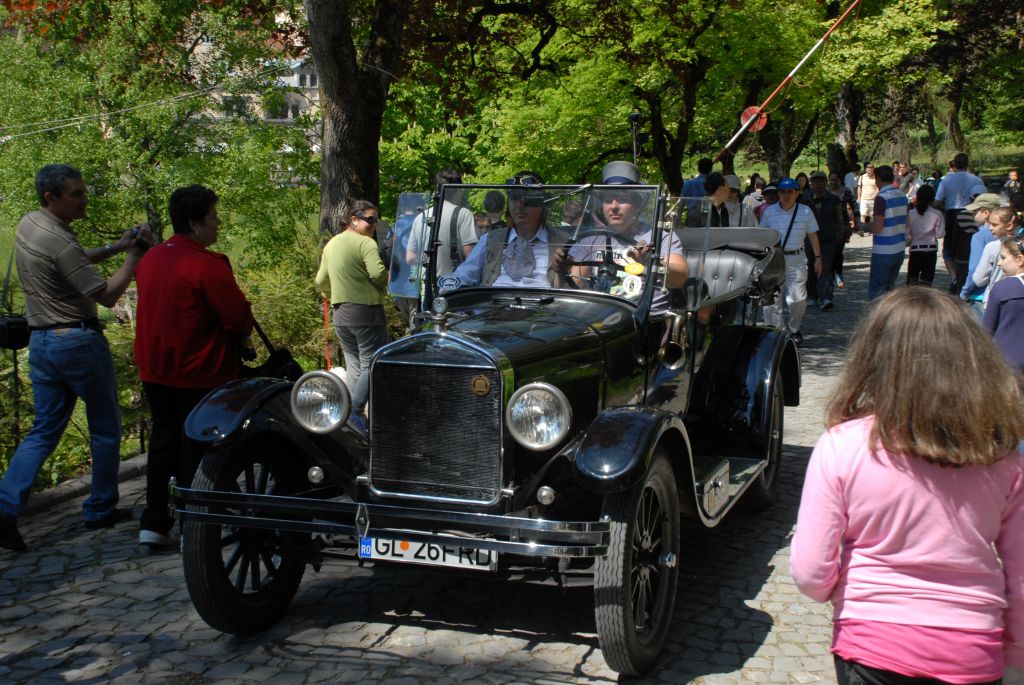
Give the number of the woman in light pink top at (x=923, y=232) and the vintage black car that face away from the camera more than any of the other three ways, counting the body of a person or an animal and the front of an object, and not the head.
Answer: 1

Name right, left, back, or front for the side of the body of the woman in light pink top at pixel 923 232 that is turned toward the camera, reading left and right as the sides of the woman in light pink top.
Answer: back

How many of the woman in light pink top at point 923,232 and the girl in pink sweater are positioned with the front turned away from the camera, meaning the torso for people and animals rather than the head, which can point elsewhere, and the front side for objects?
2

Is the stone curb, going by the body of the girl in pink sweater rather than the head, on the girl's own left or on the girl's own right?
on the girl's own left

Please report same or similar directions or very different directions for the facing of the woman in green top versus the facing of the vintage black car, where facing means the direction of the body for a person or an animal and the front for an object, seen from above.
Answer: very different directions

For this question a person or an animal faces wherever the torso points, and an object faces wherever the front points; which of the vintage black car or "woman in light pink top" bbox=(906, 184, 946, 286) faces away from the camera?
the woman in light pink top

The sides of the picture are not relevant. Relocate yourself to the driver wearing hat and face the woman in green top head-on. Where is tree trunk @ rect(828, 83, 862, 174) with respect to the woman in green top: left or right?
right

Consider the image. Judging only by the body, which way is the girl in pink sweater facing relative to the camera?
away from the camera

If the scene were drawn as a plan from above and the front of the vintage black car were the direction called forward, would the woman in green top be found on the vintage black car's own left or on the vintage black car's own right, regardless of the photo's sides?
on the vintage black car's own right

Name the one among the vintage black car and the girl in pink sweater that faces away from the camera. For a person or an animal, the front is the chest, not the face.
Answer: the girl in pink sweater
